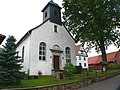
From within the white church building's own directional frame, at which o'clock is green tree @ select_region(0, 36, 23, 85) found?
The green tree is roughly at 2 o'clock from the white church building.

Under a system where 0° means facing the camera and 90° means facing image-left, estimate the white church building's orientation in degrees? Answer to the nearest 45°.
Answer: approximately 315°
